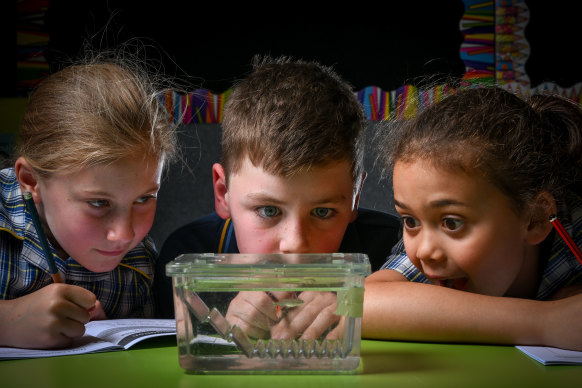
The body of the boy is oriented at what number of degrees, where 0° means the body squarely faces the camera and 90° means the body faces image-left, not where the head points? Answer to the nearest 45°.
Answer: approximately 0°
